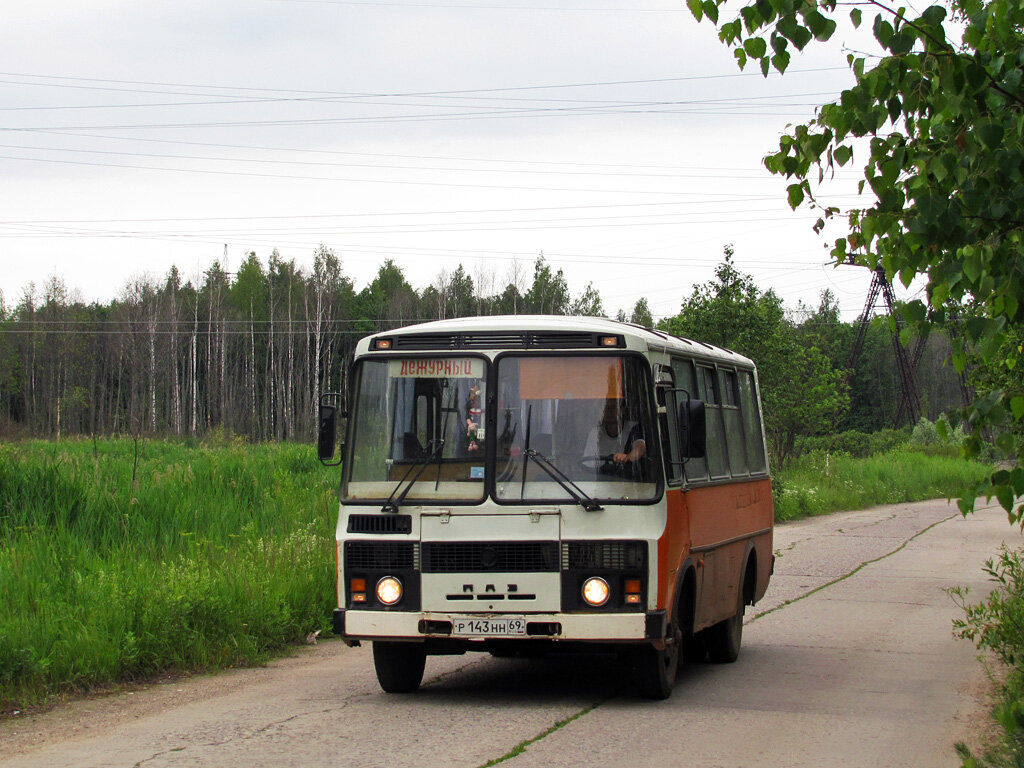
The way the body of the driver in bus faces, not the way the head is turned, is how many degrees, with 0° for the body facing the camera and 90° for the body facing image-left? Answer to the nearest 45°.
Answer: approximately 0°

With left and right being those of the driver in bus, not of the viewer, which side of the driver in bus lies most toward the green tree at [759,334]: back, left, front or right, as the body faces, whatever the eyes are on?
back

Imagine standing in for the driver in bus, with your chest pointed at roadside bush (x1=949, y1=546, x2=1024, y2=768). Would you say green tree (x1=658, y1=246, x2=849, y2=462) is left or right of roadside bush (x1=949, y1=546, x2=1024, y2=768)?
left

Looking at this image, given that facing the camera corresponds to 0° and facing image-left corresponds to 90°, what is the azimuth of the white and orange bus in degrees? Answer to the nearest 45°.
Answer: approximately 0°

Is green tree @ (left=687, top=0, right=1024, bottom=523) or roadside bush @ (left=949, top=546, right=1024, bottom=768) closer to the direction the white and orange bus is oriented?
the green tree

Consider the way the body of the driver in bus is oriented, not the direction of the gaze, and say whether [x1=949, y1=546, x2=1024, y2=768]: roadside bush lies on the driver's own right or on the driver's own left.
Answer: on the driver's own left
